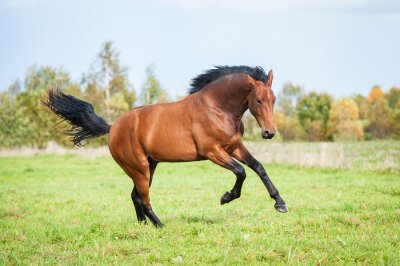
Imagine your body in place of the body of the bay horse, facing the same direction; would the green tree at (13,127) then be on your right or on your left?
on your left

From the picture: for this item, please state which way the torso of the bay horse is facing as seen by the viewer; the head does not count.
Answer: to the viewer's right
